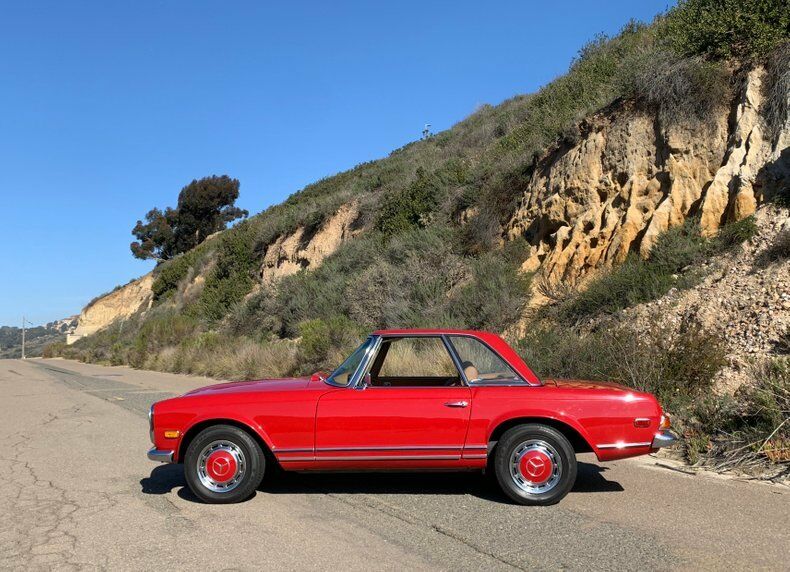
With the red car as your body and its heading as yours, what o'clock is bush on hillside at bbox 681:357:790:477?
The bush on hillside is roughly at 5 o'clock from the red car.

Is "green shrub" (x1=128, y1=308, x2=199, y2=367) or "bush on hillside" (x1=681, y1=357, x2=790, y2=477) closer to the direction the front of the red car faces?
the green shrub

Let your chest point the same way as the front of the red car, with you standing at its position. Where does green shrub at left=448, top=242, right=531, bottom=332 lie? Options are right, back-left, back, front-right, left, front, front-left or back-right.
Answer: right

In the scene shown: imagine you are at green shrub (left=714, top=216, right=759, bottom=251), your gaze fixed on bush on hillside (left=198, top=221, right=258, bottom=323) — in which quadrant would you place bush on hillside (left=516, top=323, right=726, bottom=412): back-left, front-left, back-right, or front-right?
back-left

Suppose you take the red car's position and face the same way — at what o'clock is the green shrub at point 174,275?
The green shrub is roughly at 2 o'clock from the red car.

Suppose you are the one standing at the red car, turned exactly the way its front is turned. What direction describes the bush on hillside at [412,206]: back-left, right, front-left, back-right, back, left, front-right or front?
right

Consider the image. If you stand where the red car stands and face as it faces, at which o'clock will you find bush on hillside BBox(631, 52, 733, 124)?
The bush on hillside is roughly at 4 o'clock from the red car.

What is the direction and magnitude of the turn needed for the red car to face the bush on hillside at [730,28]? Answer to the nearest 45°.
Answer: approximately 135° to its right

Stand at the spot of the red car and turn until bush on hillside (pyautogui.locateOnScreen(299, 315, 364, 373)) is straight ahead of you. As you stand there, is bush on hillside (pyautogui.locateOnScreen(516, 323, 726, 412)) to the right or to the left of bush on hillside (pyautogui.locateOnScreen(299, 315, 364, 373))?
right

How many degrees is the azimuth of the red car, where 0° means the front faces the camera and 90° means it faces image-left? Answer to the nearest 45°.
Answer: approximately 90°

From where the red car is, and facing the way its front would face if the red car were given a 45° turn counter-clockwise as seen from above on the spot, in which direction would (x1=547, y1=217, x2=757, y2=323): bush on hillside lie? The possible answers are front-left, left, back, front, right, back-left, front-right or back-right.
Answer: back

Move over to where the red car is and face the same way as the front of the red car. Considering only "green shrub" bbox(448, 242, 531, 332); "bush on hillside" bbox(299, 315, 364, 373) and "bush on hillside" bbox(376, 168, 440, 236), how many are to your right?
3
